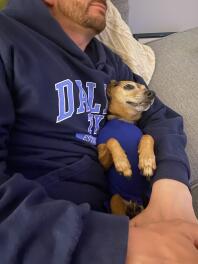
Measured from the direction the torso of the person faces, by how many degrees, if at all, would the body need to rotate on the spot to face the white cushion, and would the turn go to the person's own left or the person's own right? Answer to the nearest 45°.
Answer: approximately 135° to the person's own left

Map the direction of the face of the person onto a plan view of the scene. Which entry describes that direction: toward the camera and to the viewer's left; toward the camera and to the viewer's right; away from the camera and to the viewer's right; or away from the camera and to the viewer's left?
toward the camera and to the viewer's right

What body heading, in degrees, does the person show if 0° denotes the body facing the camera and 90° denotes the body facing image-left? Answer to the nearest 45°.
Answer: approximately 315°
